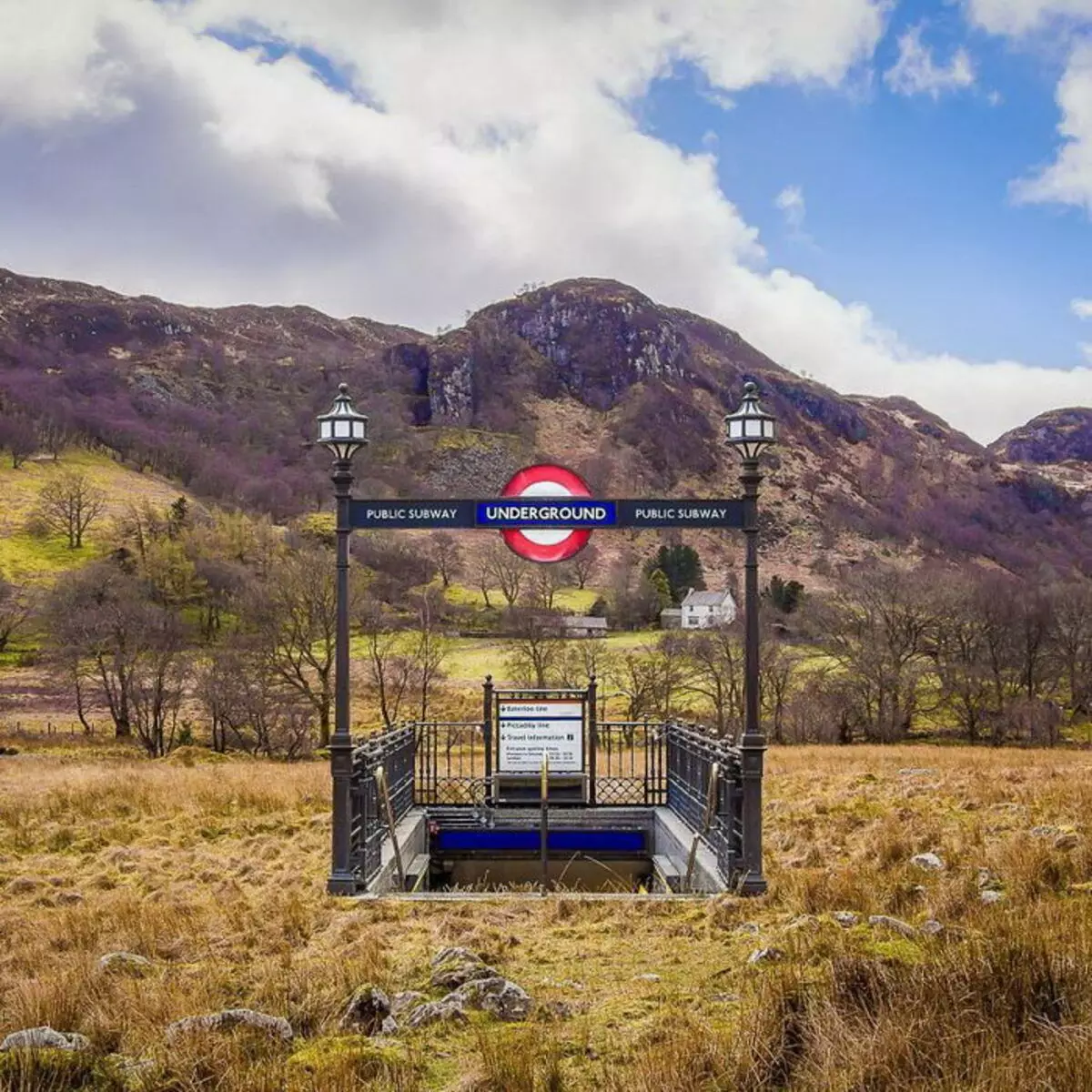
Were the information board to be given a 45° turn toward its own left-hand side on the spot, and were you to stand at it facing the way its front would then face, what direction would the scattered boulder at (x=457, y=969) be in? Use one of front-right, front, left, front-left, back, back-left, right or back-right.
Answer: front-right

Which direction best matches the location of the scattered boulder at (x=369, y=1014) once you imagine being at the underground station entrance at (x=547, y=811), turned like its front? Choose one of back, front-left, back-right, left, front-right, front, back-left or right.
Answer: front

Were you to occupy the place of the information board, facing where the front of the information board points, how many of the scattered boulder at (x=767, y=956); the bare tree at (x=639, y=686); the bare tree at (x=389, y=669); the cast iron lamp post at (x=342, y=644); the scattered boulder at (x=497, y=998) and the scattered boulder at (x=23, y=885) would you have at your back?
2

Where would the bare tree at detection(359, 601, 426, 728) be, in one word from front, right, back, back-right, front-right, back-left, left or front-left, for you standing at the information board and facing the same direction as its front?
back

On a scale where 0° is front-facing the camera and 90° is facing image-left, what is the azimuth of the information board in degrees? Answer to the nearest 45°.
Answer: approximately 0°

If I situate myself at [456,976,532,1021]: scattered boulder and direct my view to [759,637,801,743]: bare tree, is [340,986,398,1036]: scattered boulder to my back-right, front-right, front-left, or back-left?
back-left

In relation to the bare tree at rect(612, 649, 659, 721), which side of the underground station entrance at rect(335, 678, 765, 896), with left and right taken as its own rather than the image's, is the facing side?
back

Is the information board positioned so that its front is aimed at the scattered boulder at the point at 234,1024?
yes

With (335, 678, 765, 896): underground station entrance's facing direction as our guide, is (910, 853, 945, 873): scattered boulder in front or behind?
in front

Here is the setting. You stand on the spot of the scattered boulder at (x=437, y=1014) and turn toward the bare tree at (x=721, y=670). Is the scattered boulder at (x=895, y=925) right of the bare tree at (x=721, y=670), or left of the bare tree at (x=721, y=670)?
right

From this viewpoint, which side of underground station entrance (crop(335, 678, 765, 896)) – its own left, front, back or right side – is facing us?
front

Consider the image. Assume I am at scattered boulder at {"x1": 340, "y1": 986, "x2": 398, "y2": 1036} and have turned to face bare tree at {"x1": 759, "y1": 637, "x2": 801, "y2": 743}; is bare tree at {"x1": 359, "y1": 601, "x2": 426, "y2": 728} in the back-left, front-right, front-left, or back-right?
front-left
